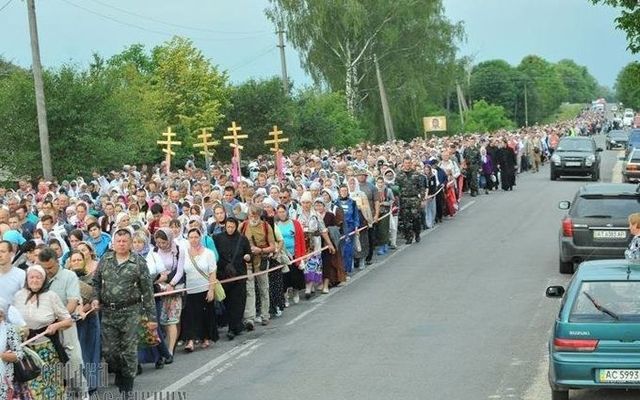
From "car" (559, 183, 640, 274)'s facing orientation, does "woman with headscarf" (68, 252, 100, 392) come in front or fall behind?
behind

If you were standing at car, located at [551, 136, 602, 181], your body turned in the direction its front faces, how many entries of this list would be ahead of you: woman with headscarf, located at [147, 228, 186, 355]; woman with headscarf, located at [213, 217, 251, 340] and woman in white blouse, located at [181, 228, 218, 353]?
3

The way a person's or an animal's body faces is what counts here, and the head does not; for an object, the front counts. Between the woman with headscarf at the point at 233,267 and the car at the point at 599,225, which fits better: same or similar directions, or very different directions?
very different directions

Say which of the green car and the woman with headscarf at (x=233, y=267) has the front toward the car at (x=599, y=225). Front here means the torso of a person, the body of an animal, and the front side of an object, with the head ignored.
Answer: the green car

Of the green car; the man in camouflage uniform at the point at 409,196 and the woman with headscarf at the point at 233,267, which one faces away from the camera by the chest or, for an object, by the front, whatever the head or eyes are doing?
the green car

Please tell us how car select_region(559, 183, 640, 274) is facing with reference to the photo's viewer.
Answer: facing away from the viewer

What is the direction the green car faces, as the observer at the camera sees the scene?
facing away from the viewer

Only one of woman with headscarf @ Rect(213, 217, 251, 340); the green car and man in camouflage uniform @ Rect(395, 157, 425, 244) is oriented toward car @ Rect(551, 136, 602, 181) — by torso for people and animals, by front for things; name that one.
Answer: the green car

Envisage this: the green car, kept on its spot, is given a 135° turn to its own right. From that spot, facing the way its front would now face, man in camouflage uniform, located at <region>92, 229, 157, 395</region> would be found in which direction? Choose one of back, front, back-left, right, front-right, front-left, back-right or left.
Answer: back-right

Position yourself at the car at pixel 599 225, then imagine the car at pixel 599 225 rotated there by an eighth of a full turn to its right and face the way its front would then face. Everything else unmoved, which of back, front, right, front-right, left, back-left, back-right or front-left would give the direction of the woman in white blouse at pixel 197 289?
back

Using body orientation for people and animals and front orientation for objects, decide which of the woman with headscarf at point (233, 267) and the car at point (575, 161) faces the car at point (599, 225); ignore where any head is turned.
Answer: the car at point (575, 161)

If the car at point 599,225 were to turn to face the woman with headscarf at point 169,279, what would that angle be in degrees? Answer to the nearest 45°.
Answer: approximately 135° to its left

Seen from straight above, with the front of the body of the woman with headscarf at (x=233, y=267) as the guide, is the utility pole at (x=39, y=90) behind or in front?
behind

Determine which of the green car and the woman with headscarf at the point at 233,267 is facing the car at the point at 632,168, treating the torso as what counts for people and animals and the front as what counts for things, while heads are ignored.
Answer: the green car
